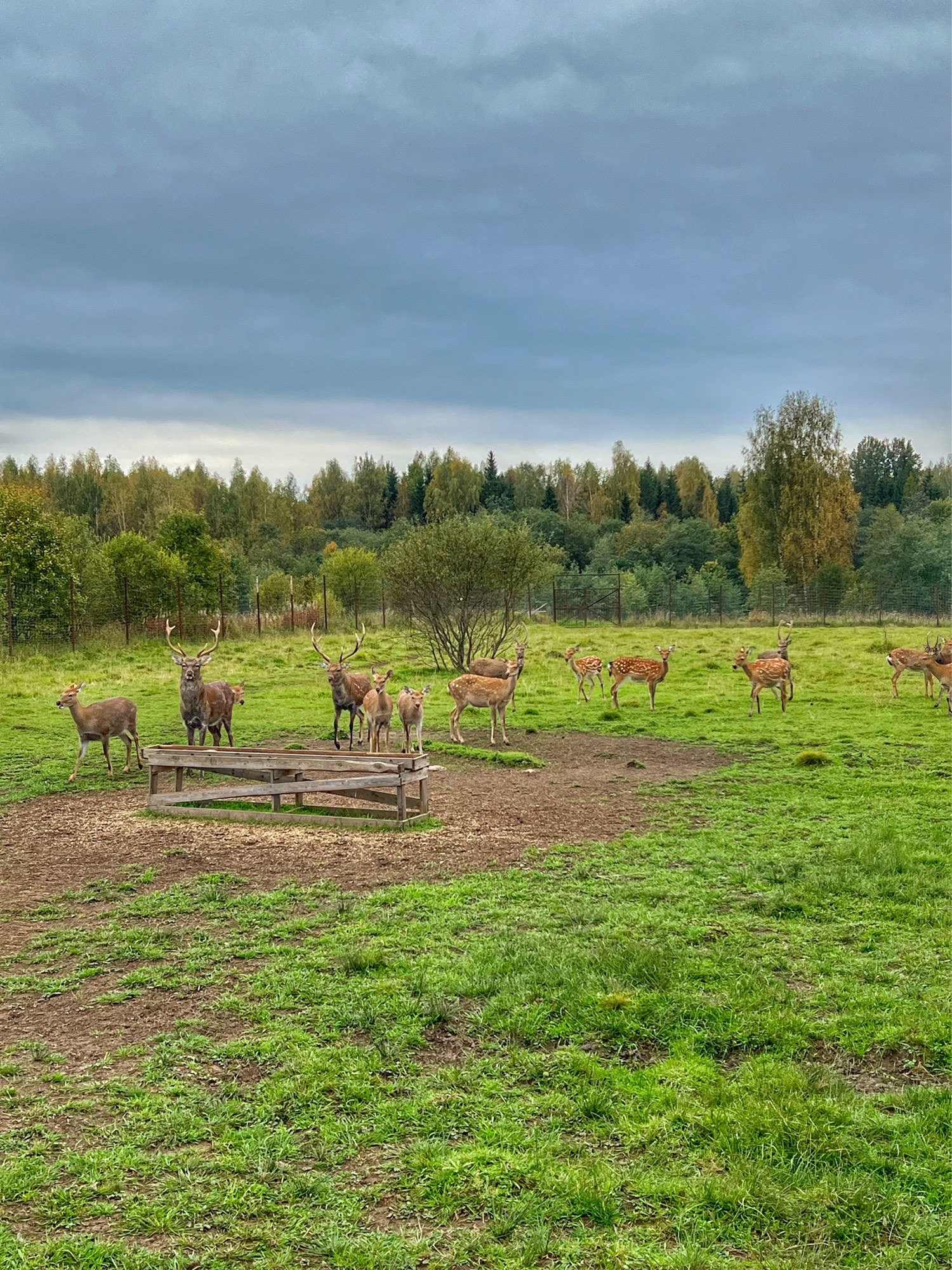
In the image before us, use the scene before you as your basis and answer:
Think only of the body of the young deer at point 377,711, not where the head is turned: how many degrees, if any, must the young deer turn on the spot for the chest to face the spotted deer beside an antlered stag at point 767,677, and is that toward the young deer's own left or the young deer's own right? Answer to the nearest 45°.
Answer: approximately 135° to the young deer's own left

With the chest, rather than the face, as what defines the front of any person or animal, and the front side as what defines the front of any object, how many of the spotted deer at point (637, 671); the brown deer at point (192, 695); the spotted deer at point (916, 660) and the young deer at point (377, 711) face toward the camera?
2

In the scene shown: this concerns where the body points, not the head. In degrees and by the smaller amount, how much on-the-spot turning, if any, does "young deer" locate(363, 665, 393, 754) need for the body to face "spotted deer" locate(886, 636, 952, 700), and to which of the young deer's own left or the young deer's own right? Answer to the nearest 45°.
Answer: approximately 135° to the young deer's own left

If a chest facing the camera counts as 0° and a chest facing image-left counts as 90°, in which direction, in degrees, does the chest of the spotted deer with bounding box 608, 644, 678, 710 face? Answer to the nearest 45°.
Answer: approximately 270°

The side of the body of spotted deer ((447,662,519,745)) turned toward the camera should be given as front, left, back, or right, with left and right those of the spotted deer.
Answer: right

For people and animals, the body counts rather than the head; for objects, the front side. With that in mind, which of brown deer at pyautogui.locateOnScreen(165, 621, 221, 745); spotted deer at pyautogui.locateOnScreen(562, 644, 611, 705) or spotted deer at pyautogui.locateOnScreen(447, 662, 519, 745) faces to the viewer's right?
spotted deer at pyautogui.locateOnScreen(447, 662, 519, 745)

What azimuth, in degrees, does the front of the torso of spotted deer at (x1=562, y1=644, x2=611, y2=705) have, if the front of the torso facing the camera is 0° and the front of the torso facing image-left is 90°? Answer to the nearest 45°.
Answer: approximately 45°
